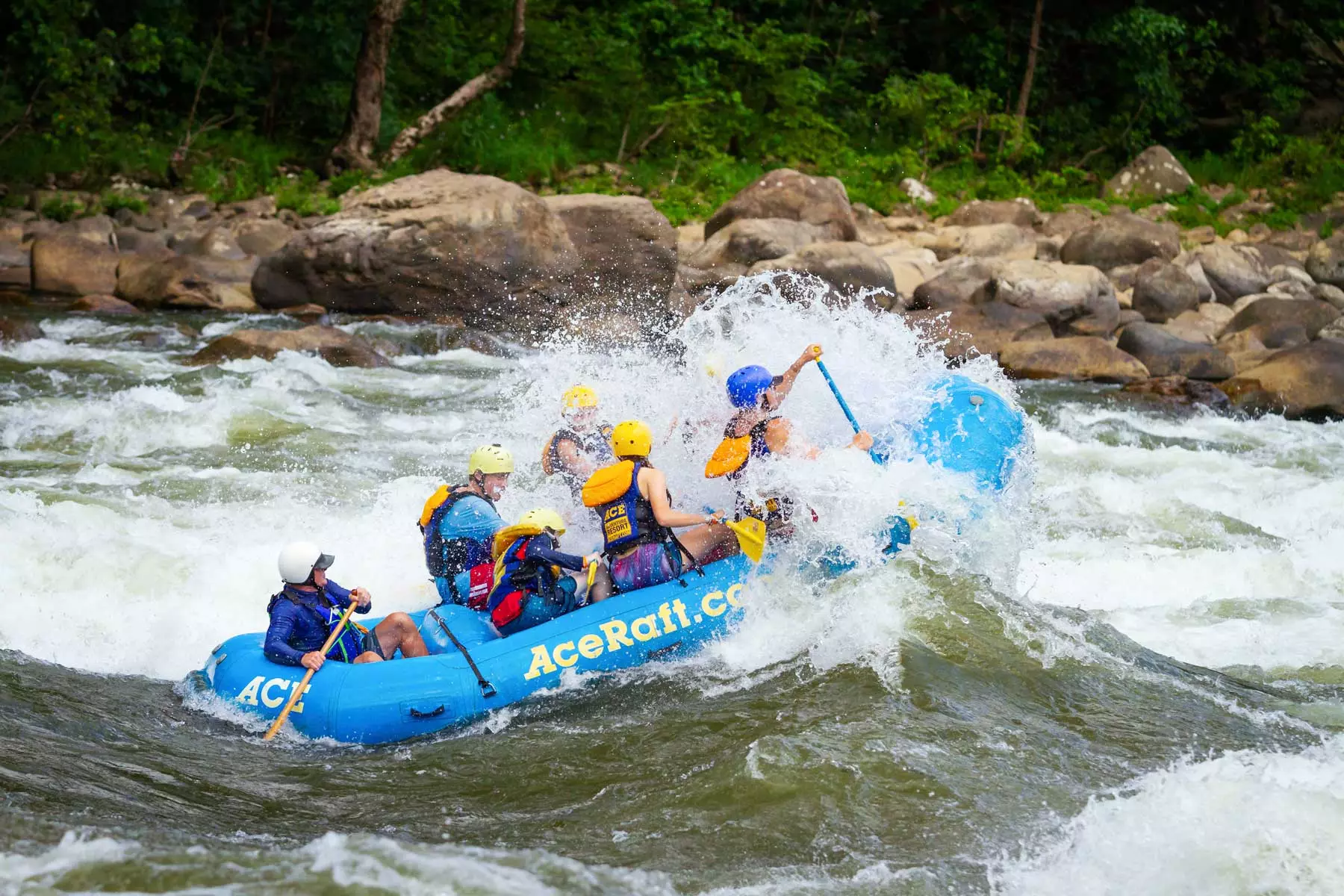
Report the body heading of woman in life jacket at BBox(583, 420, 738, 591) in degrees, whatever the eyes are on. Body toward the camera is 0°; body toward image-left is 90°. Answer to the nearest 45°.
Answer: approximately 225°

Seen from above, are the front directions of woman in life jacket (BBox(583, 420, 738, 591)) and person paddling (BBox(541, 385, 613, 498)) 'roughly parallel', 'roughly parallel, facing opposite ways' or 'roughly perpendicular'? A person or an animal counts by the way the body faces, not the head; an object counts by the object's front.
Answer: roughly perpendicular

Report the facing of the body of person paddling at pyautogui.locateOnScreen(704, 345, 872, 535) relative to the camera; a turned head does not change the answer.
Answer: to the viewer's right

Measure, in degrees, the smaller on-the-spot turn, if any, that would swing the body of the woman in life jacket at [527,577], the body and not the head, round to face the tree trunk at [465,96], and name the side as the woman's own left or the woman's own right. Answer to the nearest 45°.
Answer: approximately 90° to the woman's own left

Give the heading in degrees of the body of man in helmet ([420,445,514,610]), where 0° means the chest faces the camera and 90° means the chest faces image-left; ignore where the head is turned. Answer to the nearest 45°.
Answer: approximately 270°

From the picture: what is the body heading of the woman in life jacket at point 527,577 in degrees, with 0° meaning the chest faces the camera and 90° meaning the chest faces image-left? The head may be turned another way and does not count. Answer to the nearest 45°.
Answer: approximately 270°

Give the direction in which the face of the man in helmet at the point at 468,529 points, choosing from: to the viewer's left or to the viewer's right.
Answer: to the viewer's right

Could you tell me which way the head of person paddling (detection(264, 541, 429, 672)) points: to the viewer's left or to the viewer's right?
to the viewer's right

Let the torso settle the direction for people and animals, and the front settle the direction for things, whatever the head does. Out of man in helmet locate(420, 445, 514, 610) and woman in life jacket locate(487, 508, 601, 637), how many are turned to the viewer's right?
2
